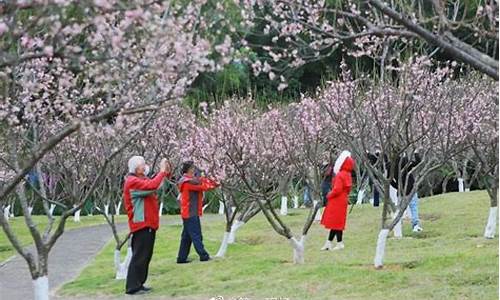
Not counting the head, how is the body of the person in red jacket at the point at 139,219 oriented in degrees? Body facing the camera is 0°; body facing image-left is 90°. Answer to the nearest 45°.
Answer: approximately 270°

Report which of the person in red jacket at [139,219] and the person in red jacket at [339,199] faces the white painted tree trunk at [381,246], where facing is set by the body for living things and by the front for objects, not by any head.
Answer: the person in red jacket at [139,219]

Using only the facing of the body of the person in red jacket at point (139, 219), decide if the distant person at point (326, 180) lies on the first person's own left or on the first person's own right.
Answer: on the first person's own left

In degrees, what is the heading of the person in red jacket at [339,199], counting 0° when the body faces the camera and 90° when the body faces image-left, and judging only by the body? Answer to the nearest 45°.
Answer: approximately 90°

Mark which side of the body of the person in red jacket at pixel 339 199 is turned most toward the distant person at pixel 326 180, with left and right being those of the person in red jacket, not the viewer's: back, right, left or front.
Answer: right

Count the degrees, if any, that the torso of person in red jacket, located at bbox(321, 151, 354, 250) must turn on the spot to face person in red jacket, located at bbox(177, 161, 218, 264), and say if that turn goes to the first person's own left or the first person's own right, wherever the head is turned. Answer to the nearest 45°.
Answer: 0° — they already face them

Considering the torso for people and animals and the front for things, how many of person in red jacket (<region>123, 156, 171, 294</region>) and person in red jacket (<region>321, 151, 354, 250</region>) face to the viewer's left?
1

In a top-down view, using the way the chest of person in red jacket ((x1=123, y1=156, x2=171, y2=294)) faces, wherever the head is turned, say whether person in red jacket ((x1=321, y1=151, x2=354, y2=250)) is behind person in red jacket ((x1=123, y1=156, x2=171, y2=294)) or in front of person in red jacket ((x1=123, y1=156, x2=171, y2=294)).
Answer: in front

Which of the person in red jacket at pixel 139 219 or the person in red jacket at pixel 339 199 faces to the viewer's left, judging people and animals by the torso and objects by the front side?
the person in red jacket at pixel 339 199
